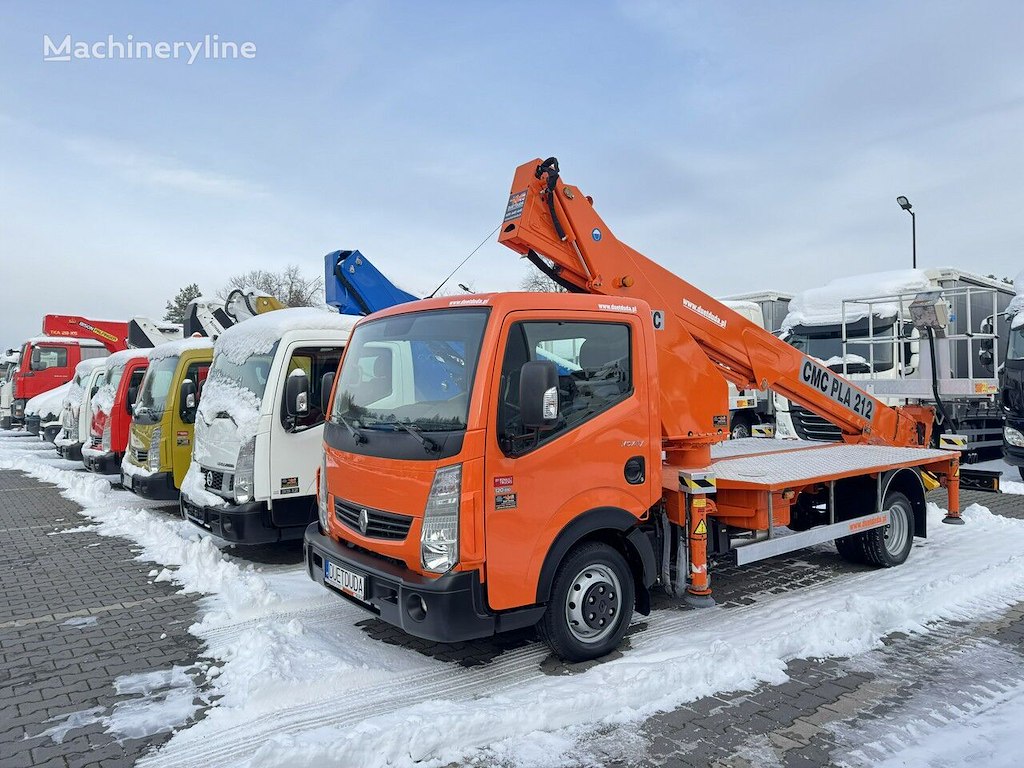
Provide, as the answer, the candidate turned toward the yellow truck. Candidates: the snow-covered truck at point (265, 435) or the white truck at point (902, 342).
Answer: the white truck

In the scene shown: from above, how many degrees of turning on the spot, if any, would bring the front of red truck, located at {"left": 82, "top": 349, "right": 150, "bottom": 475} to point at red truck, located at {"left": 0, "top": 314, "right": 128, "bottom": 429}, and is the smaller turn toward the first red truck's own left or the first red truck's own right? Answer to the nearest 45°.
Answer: approximately 135° to the first red truck's own right

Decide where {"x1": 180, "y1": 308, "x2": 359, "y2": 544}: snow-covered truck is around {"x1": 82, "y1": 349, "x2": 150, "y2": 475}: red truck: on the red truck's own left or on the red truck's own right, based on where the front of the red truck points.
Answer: on the red truck's own left

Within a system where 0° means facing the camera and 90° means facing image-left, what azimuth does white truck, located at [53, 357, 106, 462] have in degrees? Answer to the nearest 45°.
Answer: approximately 45°

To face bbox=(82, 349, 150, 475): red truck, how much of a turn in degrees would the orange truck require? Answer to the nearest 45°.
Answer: approximately 90° to its right

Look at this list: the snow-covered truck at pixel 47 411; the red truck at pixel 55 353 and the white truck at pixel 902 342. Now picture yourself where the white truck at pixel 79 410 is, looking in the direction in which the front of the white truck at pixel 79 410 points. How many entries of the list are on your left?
1

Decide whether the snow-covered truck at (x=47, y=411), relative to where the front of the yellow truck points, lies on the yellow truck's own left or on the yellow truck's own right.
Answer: on the yellow truck's own right

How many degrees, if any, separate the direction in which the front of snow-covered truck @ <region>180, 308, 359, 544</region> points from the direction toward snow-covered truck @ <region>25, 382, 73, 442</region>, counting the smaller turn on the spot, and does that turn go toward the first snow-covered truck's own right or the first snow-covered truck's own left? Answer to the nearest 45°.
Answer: approximately 135° to the first snow-covered truck's own right

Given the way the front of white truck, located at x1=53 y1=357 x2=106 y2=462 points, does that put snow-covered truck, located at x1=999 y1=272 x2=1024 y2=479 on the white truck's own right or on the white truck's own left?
on the white truck's own left

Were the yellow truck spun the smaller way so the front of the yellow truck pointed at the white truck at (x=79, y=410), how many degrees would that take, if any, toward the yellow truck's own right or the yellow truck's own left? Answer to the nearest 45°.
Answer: approximately 135° to the yellow truck's own right

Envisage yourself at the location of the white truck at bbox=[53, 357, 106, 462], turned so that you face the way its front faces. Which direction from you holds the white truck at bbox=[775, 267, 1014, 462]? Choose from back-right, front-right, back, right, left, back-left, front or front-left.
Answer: left

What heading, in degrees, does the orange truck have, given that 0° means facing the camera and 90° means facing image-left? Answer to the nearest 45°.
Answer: approximately 45°

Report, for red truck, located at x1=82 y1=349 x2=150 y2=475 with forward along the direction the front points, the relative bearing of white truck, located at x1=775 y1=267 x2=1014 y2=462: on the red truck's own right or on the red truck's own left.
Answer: on the red truck's own left
